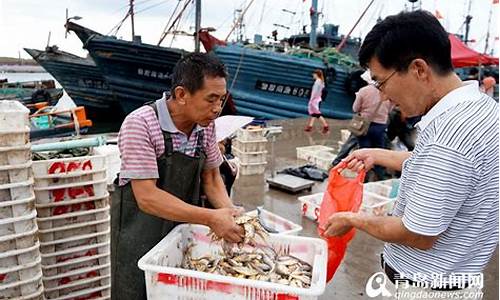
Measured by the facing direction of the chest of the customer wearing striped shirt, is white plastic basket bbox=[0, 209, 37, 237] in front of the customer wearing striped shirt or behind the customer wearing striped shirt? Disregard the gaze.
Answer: in front

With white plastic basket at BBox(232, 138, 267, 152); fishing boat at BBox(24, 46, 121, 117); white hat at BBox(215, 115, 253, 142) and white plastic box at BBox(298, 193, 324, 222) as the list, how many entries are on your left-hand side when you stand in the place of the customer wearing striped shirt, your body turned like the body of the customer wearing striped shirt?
0

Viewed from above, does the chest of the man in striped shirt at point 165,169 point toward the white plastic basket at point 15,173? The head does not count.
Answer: no

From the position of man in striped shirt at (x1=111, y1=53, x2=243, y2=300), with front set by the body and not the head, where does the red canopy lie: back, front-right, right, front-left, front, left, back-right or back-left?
left

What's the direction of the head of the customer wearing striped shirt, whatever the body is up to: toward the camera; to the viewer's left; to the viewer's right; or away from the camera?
to the viewer's left

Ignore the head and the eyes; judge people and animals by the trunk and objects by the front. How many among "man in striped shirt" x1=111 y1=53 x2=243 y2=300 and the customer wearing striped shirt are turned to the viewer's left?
1

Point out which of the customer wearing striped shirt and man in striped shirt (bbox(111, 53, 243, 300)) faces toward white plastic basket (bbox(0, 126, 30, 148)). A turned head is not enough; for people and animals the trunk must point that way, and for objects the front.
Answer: the customer wearing striped shirt

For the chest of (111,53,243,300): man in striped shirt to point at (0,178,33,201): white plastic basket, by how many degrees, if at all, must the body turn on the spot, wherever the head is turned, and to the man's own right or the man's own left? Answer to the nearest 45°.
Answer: approximately 135° to the man's own right

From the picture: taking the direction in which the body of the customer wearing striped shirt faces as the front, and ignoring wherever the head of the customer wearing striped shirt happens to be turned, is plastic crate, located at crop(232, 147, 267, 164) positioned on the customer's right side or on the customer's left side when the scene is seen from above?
on the customer's right side

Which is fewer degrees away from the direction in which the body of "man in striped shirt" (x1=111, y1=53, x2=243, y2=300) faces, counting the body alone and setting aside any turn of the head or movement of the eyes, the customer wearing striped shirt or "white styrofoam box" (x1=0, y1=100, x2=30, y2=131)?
the customer wearing striped shirt

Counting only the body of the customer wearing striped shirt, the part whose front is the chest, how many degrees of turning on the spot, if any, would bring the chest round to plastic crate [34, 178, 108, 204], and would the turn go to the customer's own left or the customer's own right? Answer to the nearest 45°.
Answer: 0° — they already face it

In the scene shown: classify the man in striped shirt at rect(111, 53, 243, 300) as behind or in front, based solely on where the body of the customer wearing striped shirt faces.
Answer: in front

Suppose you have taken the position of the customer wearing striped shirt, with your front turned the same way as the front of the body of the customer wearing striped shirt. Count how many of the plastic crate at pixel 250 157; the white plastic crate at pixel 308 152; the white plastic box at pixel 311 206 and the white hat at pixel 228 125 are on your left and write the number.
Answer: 0

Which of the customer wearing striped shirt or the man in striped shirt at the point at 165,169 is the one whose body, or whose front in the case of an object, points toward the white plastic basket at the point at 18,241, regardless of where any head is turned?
the customer wearing striped shirt

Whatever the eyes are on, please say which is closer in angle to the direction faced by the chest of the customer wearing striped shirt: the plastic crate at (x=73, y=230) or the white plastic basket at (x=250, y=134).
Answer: the plastic crate

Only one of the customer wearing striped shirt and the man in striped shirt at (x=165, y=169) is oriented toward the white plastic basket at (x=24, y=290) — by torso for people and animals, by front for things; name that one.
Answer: the customer wearing striped shirt

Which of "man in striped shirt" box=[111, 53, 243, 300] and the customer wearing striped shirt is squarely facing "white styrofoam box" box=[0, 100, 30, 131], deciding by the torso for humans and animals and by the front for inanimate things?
the customer wearing striped shirt

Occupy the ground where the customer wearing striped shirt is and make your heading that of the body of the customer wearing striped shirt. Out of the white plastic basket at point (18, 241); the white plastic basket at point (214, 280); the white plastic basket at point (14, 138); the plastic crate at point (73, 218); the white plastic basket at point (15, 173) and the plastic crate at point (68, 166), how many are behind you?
0

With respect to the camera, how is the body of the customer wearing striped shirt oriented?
to the viewer's left
